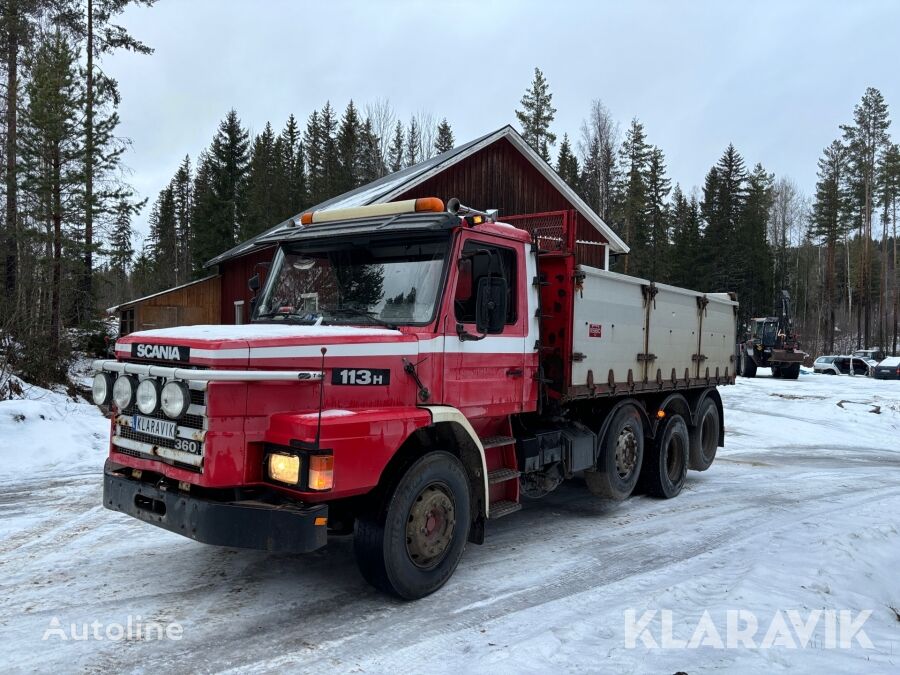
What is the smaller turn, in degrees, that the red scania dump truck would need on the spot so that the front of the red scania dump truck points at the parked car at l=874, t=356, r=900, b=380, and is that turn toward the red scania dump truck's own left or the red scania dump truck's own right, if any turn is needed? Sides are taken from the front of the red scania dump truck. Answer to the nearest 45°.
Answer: approximately 180°

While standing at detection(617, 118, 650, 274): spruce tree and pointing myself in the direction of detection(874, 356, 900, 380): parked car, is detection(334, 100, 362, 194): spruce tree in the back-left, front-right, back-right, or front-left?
back-right

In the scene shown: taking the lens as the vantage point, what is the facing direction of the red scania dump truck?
facing the viewer and to the left of the viewer

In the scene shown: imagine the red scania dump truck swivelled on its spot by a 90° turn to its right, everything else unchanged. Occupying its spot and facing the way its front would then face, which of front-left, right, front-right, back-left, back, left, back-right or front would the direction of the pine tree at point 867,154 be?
right

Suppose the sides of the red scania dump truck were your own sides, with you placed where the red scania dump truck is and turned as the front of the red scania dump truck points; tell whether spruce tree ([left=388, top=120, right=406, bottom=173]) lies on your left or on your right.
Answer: on your right

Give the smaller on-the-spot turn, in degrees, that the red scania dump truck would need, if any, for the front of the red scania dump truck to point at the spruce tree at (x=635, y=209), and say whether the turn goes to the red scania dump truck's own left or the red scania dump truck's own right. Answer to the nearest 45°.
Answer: approximately 135° to the red scania dump truck's own right

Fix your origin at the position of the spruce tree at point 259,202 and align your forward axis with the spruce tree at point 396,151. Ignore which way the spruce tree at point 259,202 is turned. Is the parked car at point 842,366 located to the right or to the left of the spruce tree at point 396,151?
right

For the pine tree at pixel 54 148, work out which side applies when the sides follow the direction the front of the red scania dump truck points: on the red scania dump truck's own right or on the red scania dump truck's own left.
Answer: on the red scania dump truck's own right

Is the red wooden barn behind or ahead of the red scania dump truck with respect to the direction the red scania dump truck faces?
behind

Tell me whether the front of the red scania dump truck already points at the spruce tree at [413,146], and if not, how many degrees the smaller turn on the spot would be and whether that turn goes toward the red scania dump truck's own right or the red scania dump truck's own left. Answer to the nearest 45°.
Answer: approximately 135° to the red scania dump truck's own right

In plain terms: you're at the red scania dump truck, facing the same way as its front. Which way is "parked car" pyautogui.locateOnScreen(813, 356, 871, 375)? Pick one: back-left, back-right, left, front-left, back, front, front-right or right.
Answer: back
